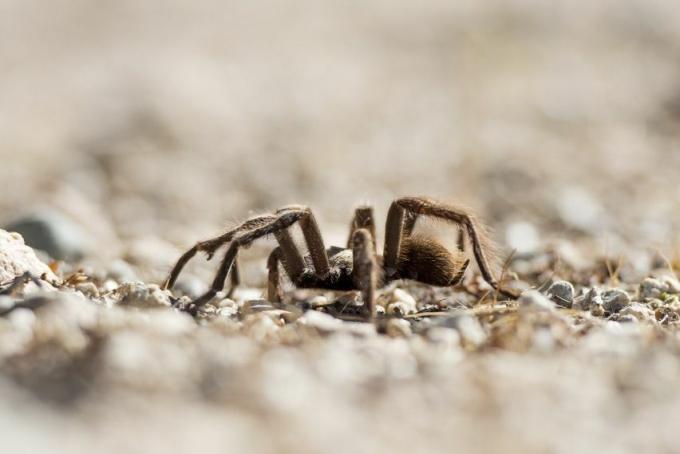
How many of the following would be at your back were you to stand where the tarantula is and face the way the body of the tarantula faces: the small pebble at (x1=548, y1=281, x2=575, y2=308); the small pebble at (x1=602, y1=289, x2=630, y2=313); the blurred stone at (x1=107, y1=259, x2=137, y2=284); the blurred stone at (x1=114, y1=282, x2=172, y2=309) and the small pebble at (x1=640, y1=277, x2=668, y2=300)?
3

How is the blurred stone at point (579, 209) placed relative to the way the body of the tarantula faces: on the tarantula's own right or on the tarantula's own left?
on the tarantula's own right

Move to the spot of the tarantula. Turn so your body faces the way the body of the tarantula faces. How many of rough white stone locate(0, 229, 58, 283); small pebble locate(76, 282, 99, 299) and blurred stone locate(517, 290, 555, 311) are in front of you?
2

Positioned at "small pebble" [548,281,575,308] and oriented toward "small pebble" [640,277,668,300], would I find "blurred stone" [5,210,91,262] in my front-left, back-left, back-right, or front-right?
back-left

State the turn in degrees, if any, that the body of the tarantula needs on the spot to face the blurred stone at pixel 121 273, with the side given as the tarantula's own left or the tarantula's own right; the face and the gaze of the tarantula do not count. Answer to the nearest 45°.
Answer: approximately 45° to the tarantula's own right

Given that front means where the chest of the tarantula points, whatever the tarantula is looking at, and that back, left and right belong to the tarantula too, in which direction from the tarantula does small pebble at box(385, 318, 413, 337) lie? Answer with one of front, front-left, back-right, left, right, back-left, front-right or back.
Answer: left

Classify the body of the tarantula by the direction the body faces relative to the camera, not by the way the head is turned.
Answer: to the viewer's left

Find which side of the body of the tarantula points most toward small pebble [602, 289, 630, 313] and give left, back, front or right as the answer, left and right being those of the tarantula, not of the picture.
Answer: back

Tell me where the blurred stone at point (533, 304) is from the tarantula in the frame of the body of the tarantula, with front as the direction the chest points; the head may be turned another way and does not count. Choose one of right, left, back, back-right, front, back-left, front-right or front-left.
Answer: back-left

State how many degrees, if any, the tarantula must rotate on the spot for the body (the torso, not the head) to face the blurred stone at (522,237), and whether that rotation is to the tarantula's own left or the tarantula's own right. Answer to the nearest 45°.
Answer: approximately 135° to the tarantula's own right

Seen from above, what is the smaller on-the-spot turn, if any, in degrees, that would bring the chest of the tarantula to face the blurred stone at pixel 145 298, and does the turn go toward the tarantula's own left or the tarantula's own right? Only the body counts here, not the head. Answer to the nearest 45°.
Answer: approximately 45° to the tarantula's own left

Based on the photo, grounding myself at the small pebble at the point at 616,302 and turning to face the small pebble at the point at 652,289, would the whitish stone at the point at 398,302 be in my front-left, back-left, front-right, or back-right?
back-left
